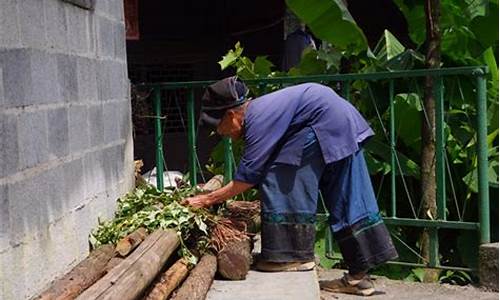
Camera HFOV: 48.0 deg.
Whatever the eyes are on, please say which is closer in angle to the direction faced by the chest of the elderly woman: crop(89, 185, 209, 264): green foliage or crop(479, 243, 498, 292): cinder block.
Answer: the green foliage

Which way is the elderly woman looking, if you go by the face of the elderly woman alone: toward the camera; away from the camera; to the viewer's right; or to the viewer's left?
to the viewer's left

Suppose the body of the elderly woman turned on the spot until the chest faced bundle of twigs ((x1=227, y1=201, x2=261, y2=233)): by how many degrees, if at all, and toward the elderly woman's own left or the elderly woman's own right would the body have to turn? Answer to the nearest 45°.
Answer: approximately 45° to the elderly woman's own right

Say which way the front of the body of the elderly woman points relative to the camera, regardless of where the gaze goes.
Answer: to the viewer's left

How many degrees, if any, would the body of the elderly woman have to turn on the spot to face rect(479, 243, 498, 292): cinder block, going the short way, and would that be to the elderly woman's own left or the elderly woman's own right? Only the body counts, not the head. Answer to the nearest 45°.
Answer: approximately 180°
